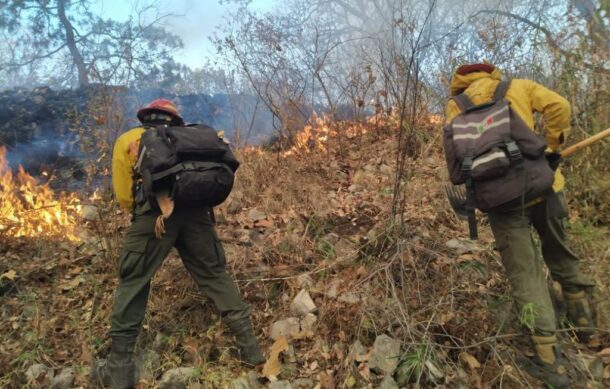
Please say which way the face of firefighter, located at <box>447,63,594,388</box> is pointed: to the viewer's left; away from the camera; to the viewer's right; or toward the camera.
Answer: away from the camera

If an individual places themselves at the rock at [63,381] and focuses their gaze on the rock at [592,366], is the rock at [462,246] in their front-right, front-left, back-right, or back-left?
front-left

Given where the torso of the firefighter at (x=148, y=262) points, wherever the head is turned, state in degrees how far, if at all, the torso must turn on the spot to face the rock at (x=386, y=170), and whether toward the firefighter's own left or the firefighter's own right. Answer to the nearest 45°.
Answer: approximately 90° to the firefighter's own right

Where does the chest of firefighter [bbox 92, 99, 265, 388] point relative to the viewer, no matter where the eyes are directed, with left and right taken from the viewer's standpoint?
facing away from the viewer and to the left of the viewer

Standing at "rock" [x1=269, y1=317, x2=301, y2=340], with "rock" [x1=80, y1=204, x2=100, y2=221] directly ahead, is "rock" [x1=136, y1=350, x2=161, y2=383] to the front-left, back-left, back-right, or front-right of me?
front-left
